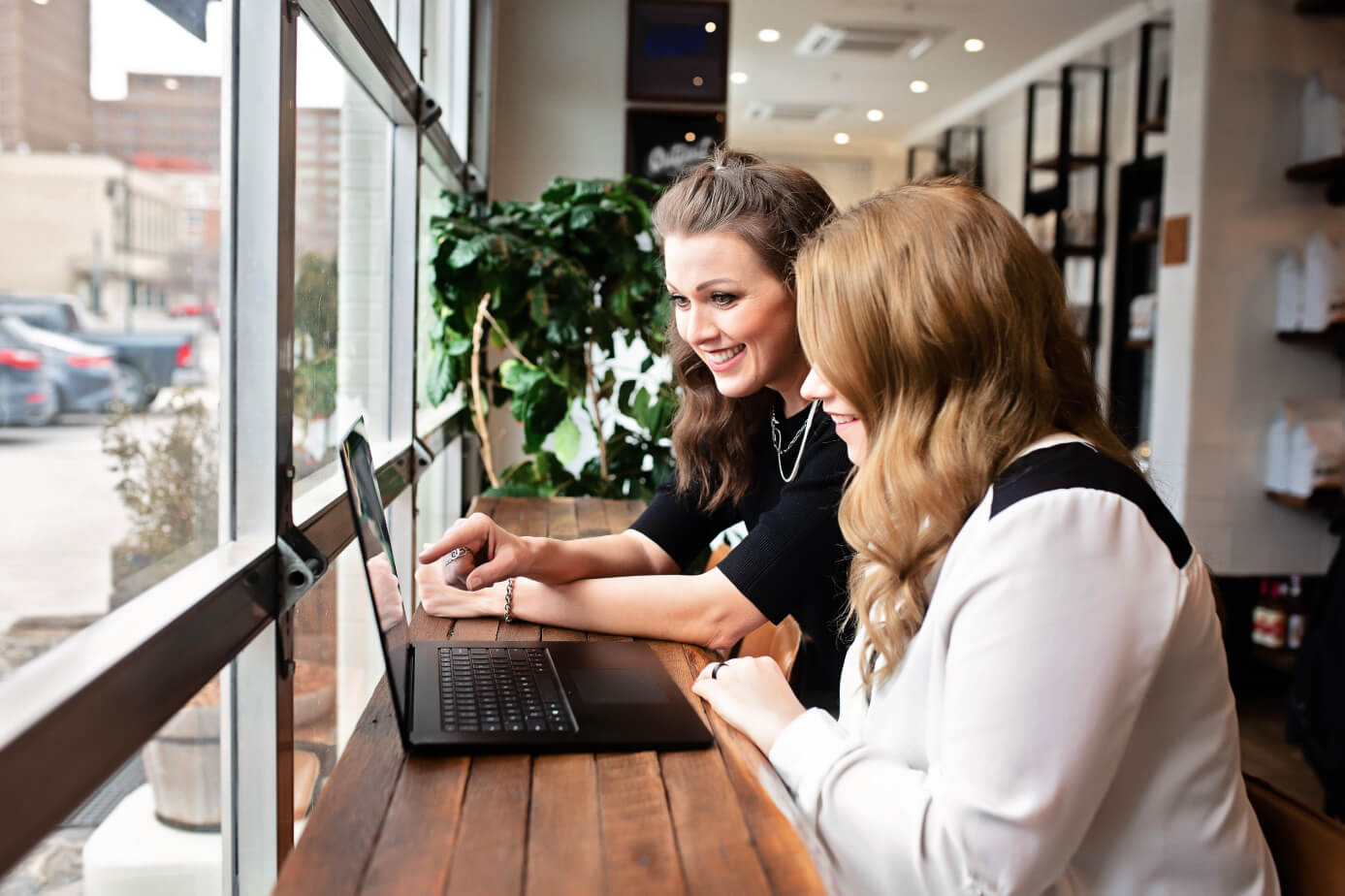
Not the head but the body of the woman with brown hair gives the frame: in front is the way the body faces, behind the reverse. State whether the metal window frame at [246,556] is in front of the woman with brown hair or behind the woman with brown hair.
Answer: in front

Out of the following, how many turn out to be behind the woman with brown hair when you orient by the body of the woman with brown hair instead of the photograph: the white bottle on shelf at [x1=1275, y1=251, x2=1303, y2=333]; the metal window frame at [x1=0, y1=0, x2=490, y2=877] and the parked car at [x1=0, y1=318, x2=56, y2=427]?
1

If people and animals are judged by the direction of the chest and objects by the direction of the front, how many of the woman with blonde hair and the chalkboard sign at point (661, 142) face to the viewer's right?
0

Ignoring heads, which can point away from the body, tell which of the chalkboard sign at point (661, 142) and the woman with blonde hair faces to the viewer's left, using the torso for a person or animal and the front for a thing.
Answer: the woman with blonde hair

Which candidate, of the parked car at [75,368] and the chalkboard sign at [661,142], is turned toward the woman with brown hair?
the chalkboard sign

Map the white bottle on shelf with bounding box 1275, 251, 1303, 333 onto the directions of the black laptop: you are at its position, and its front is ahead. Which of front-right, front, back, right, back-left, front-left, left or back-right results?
front-left

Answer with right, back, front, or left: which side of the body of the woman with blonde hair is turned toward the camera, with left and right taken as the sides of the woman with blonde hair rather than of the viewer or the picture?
left

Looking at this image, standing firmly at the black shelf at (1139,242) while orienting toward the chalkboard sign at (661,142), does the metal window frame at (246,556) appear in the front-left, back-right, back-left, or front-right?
front-left

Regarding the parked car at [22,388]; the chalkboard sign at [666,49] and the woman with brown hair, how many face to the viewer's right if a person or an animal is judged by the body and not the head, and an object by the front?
0

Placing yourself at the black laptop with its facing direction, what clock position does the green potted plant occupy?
The green potted plant is roughly at 9 o'clock from the black laptop.

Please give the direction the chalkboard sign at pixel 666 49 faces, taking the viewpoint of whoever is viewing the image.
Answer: facing the viewer

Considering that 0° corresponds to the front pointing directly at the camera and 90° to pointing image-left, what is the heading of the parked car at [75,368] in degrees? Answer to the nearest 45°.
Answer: approximately 135°

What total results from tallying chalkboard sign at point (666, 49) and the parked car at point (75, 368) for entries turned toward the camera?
1

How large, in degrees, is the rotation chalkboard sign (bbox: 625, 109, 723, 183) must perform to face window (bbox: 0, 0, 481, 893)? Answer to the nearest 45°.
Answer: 0° — it already faces it

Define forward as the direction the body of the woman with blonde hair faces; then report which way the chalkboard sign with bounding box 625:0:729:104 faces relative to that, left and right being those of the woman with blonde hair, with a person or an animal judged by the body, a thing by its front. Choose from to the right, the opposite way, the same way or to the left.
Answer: to the left

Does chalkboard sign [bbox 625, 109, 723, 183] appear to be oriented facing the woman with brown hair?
yes

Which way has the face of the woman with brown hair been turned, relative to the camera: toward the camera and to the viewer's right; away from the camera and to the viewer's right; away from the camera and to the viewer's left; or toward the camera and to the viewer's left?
toward the camera and to the viewer's left
